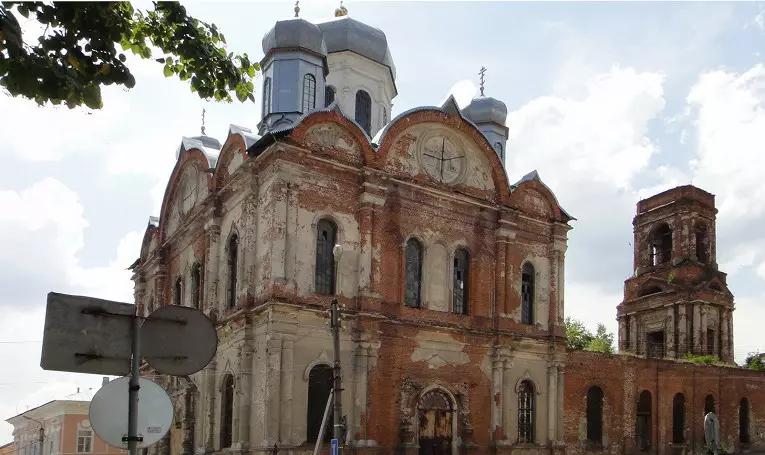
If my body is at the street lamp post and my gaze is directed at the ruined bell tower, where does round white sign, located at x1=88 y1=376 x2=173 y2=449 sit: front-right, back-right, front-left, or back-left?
back-right

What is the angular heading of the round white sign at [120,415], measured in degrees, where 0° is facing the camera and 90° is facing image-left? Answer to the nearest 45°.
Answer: approximately 180°

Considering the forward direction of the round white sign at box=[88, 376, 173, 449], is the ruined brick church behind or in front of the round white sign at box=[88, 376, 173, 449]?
in front

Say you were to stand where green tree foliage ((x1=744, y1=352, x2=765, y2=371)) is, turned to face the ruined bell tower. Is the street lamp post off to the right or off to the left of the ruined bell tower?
left

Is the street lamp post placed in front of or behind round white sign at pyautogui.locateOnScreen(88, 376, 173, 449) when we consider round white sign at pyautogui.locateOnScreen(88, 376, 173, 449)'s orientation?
in front

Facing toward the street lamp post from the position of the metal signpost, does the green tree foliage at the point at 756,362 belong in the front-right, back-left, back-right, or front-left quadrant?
front-right

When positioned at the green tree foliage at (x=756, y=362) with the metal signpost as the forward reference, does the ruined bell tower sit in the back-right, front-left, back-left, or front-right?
front-right

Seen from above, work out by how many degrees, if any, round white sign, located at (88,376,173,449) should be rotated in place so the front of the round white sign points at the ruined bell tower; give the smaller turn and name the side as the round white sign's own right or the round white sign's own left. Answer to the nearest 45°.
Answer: approximately 45° to the round white sign's own right

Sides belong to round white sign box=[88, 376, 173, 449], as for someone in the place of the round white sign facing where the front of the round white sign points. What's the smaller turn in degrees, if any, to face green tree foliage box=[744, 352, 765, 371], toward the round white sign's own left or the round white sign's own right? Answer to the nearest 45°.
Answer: approximately 45° to the round white sign's own right
